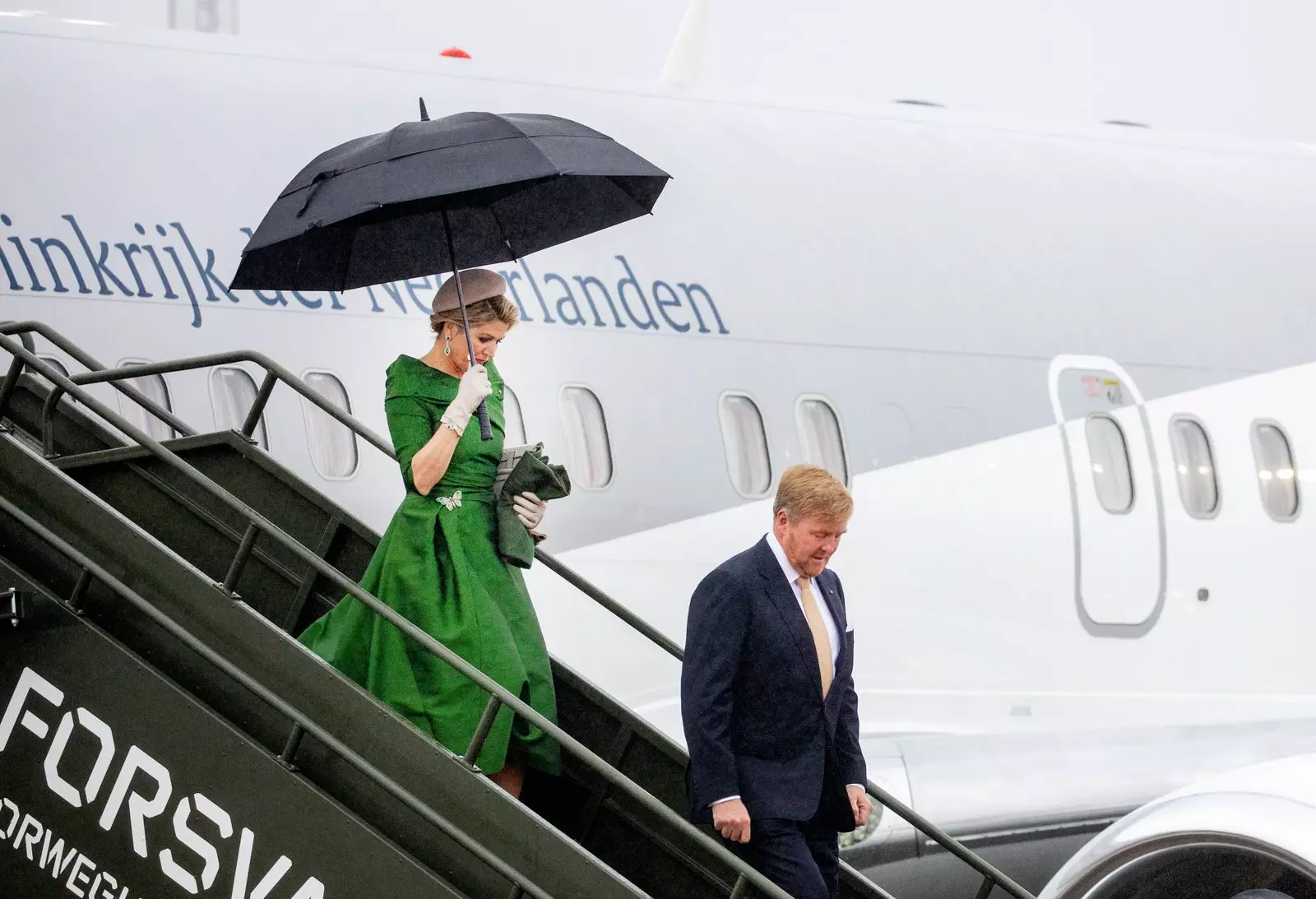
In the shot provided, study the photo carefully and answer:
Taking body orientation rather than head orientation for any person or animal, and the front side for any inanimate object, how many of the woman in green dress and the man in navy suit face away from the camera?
0

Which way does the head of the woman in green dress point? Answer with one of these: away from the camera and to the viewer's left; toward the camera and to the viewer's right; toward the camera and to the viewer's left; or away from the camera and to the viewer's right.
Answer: toward the camera and to the viewer's right

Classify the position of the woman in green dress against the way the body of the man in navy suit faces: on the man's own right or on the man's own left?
on the man's own right

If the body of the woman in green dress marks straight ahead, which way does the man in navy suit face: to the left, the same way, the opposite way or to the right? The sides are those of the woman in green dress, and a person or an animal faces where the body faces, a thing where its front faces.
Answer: the same way

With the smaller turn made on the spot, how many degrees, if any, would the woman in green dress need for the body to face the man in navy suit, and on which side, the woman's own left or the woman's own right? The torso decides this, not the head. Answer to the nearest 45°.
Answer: approximately 45° to the woman's own left

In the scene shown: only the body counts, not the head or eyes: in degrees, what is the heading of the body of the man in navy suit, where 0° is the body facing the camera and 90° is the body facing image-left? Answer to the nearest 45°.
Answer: approximately 315°

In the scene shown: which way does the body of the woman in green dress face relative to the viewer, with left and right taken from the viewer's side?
facing the viewer and to the right of the viewer

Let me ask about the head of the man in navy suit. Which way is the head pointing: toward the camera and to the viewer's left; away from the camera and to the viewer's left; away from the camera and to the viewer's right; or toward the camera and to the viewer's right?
toward the camera and to the viewer's right
